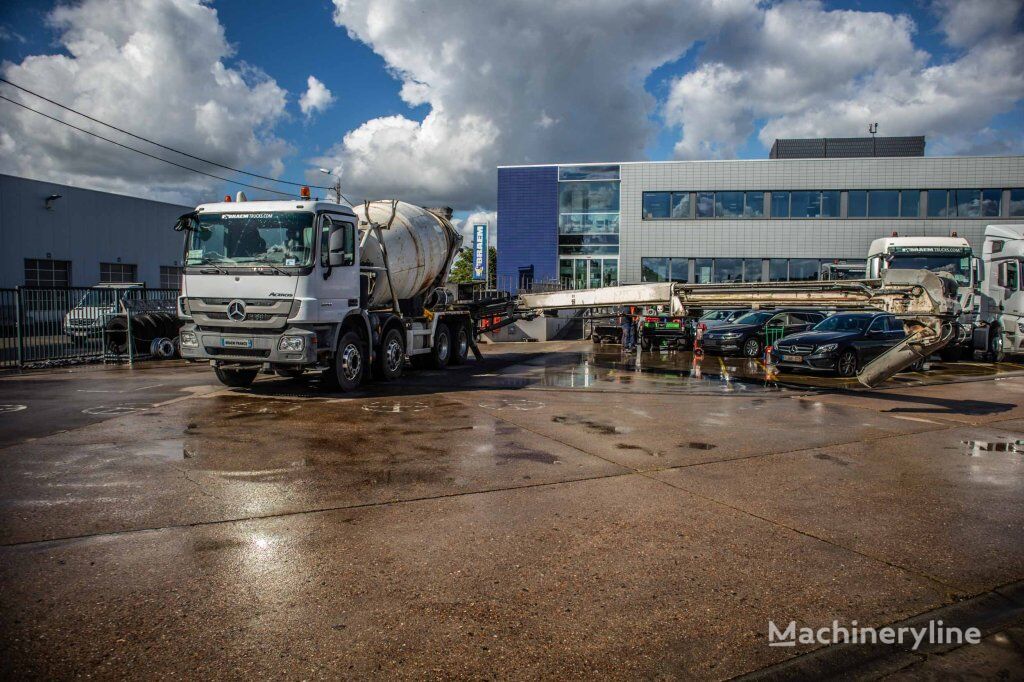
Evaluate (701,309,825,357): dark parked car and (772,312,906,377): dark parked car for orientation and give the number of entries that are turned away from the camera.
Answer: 0

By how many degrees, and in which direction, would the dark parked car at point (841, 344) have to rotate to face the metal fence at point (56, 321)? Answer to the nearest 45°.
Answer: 0° — it already faces it

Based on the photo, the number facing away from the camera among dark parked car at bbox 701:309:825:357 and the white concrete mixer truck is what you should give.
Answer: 0

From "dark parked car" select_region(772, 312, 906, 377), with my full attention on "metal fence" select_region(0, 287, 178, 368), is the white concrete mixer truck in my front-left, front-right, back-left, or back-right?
front-left

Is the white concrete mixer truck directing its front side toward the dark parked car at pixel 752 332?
no

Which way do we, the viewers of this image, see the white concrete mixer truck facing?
facing the viewer and to the left of the viewer

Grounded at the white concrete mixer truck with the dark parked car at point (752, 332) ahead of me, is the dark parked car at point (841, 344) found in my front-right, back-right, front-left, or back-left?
front-right

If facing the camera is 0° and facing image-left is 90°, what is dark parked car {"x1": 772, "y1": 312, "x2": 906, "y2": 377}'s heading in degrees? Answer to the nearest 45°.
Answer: approximately 45°

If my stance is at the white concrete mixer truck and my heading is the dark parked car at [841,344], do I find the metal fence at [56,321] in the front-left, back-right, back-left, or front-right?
back-left

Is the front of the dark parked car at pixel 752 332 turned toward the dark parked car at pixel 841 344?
no

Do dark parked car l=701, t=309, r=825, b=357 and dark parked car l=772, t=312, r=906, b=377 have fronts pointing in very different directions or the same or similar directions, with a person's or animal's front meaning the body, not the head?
same or similar directions

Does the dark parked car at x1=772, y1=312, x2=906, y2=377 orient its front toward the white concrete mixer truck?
yes

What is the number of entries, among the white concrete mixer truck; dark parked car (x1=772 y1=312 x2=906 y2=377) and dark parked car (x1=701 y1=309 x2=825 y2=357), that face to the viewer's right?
0

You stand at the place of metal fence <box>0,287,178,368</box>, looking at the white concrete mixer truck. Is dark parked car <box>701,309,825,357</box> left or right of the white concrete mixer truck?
left

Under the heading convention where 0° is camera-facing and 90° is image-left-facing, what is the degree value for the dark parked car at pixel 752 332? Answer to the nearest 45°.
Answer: approximately 45°

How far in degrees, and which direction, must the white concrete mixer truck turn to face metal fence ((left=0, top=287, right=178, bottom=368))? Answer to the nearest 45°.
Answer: approximately 90° to its right

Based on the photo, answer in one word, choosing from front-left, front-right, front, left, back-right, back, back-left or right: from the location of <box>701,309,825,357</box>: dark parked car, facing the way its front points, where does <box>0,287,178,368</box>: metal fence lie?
front
